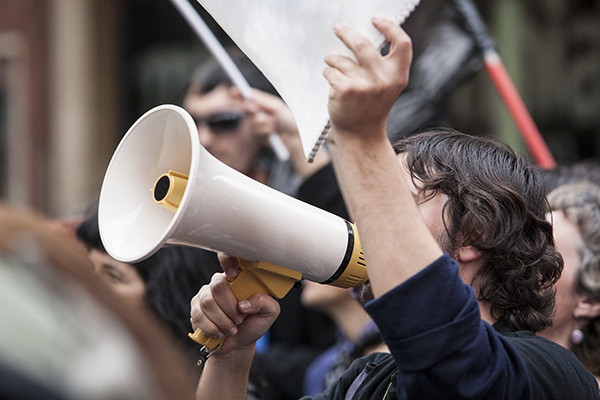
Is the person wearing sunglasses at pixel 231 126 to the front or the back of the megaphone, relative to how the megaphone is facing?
to the back

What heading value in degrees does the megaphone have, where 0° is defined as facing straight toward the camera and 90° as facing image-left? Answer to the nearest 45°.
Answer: approximately 45°
